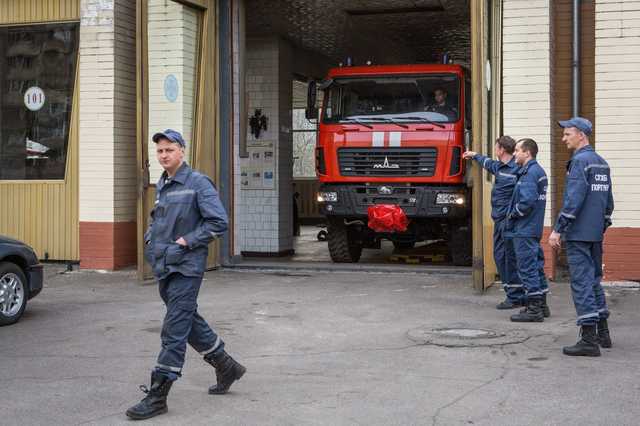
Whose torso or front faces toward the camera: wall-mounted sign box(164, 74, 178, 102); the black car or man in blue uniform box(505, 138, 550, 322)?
the wall-mounted sign

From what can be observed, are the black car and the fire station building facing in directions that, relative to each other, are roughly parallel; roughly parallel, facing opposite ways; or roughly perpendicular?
roughly perpendicular

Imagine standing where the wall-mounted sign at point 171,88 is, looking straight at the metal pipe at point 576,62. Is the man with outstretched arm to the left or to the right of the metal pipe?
right

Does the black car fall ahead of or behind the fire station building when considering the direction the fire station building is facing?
ahead

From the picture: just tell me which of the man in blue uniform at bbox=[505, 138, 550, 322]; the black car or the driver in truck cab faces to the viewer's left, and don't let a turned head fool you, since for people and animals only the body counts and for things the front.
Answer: the man in blue uniform

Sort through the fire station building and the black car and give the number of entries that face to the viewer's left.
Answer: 0

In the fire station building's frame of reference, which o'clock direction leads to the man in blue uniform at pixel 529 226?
The man in blue uniform is roughly at 11 o'clock from the fire station building.

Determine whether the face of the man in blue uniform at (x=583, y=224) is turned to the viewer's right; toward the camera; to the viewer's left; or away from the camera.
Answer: to the viewer's left

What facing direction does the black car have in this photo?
to the viewer's right

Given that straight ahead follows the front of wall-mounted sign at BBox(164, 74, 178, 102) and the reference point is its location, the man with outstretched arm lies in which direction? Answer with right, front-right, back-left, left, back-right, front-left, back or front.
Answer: front-left

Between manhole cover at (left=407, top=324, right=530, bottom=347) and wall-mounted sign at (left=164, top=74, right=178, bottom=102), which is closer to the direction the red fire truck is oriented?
the manhole cover

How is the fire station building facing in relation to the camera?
toward the camera

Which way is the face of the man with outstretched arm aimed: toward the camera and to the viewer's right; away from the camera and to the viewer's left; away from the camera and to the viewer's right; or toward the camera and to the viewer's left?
away from the camera and to the viewer's left

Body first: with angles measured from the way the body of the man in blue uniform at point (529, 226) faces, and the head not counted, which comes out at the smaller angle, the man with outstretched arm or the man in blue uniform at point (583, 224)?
the man with outstretched arm

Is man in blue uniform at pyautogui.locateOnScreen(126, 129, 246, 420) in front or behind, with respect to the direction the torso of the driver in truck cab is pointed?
in front

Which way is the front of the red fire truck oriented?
toward the camera

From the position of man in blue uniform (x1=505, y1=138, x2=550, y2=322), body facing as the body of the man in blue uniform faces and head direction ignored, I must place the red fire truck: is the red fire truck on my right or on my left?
on my right
